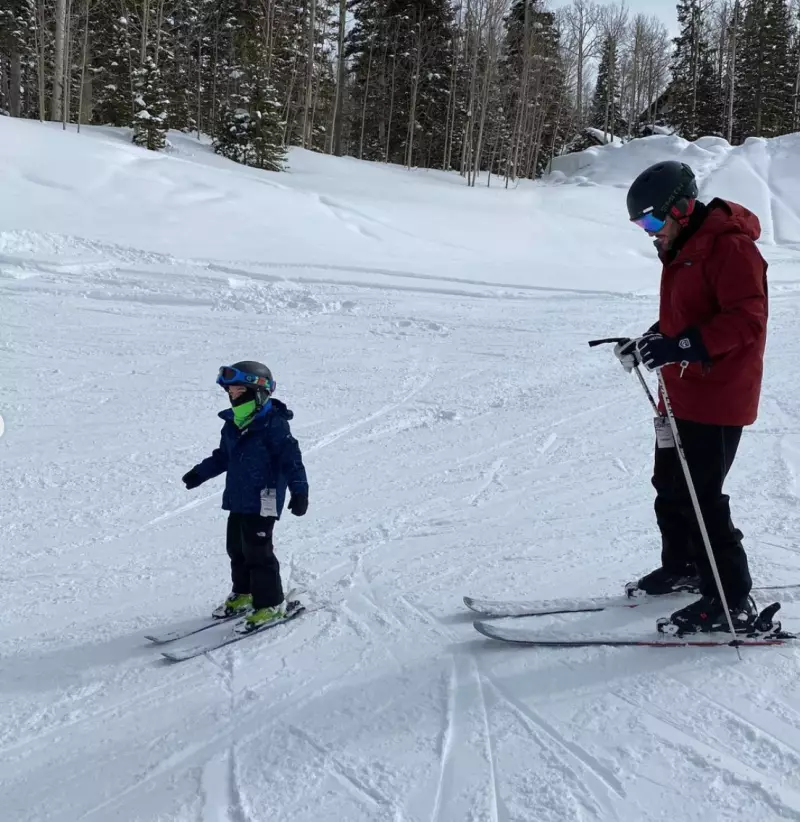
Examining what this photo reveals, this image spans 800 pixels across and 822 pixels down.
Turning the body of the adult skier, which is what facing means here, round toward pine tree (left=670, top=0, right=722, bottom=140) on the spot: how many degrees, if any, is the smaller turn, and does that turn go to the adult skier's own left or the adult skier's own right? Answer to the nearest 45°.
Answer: approximately 90° to the adult skier's own right

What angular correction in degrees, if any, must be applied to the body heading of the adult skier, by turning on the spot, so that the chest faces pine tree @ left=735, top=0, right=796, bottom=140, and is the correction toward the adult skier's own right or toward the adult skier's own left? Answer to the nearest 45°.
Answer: approximately 90° to the adult skier's own right

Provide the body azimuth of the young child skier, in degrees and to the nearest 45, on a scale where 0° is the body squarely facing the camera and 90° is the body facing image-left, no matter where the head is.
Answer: approximately 45°

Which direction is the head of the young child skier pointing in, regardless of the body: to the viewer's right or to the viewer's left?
to the viewer's left

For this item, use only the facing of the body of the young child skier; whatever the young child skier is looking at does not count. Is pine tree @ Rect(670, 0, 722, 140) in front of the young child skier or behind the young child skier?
behind

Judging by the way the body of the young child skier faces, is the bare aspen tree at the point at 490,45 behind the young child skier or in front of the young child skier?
behind

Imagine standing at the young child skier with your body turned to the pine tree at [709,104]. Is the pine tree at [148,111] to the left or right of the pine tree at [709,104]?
left

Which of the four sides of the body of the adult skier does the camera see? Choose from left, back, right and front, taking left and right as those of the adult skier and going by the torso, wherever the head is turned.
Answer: left
